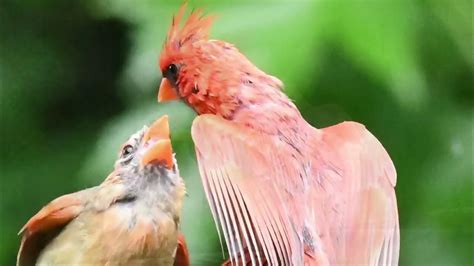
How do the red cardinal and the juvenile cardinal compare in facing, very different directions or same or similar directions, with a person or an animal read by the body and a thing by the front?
very different directions

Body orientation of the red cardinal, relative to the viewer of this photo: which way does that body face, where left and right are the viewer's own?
facing away from the viewer and to the left of the viewer
